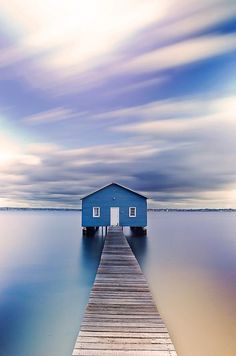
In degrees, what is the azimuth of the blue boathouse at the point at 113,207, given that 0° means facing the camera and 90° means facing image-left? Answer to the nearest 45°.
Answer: approximately 0°

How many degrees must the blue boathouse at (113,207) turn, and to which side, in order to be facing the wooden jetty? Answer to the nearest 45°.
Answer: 0° — it already faces it
